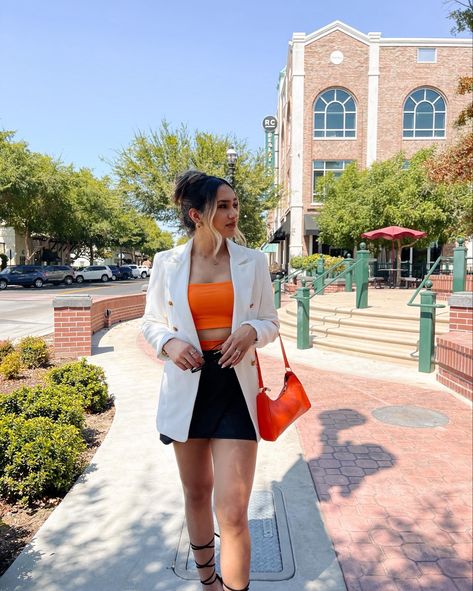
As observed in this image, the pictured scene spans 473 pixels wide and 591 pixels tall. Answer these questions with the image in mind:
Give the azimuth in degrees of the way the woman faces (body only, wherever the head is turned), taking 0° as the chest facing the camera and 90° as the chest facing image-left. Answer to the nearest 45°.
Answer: approximately 0°

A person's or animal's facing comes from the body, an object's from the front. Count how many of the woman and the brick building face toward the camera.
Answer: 2

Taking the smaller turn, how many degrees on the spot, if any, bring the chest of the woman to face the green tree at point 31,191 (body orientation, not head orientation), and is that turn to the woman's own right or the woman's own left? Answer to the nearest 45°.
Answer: approximately 180°

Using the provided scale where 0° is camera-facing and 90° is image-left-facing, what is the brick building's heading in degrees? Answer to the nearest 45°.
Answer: approximately 0°

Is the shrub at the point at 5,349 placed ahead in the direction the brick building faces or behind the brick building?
ahead

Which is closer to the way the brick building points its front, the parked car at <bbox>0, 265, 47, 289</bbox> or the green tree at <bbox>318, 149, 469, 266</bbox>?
the green tree

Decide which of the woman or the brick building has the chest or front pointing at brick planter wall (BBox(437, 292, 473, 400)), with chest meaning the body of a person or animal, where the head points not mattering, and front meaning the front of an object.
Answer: the brick building

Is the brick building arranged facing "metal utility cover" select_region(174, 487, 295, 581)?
yes

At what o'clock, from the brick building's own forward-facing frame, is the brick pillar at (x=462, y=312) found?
The brick pillar is roughly at 12 o'clock from the brick building.

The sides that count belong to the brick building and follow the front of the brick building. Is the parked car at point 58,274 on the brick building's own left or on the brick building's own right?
on the brick building's own right

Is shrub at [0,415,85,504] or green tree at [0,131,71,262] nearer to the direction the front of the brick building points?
the shrub

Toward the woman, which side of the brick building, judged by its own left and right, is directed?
front
